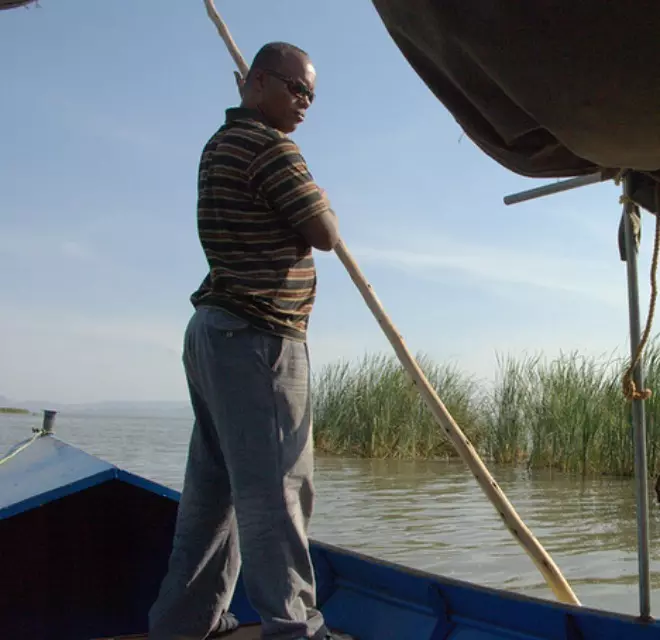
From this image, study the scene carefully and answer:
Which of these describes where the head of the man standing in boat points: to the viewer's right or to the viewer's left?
to the viewer's right

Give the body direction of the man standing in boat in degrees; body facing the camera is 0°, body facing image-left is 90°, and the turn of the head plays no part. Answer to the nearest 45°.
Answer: approximately 225°
